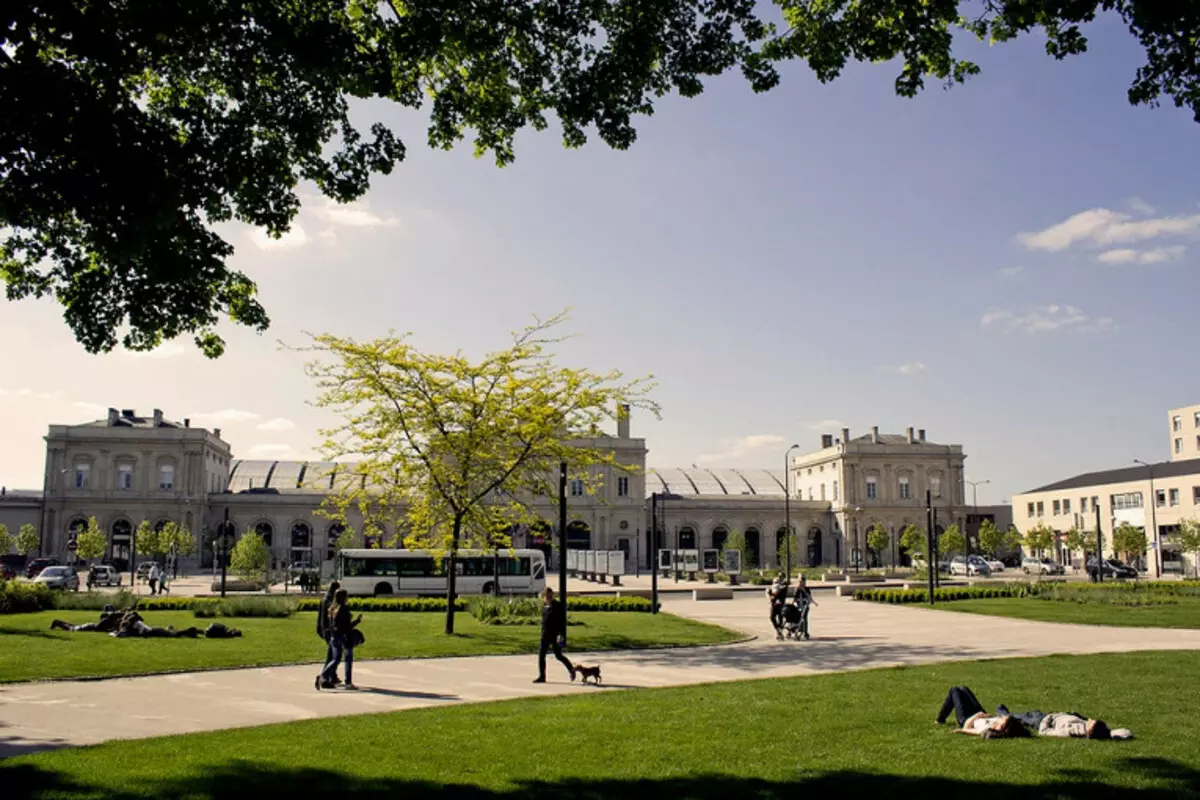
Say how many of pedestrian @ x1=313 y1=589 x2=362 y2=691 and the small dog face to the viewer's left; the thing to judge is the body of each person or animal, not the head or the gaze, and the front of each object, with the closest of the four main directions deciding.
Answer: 1
